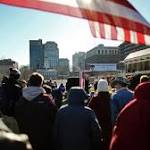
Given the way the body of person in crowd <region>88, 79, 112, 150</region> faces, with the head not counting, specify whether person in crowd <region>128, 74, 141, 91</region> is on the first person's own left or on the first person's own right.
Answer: on the first person's own right

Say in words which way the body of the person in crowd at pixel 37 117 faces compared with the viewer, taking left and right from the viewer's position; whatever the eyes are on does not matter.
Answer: facing away from the viewer

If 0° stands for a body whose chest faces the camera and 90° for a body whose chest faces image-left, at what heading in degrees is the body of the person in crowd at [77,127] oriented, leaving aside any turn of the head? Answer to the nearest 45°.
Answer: approximately 180°

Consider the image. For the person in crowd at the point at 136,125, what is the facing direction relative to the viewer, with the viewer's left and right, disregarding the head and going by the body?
facing away from the viewer

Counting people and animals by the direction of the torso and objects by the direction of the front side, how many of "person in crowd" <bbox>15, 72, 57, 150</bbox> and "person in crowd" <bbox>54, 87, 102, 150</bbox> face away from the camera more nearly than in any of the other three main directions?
2

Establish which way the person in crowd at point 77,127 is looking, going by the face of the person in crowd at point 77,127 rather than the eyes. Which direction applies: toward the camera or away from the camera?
away from the camera

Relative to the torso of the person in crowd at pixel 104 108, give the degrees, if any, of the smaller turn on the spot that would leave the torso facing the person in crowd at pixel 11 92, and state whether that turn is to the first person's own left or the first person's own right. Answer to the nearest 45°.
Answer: approximately 90° to the first person's own left

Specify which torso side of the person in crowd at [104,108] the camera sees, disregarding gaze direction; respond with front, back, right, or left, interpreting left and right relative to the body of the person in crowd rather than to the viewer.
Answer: back
